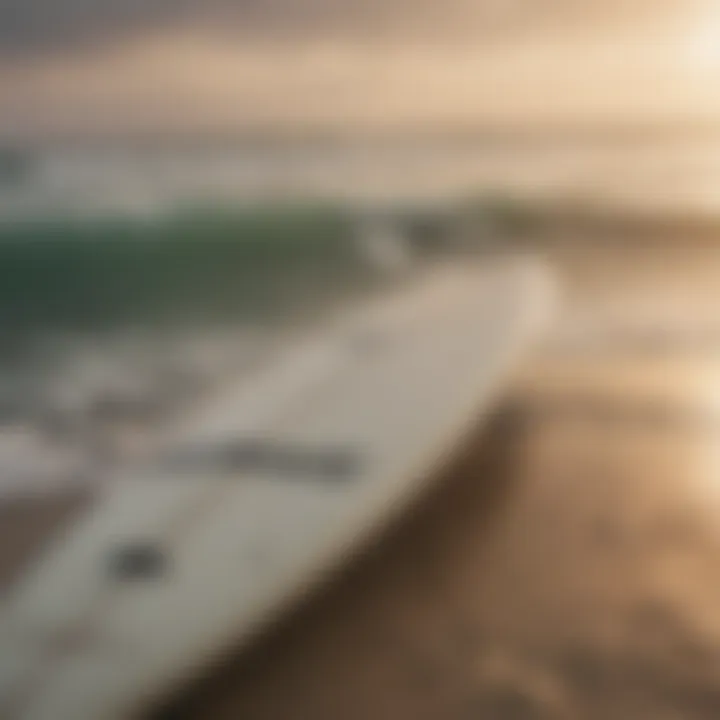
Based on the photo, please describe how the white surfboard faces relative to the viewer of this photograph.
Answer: facing away from the viewer and to the right of the viewer
